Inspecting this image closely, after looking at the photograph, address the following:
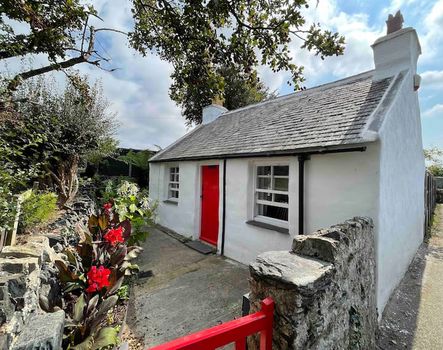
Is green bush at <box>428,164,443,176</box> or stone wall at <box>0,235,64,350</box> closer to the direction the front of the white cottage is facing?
the stone wall

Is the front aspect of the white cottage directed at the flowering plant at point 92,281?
yes

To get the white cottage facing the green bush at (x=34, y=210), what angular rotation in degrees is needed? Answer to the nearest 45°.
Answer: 0° — it already faces it

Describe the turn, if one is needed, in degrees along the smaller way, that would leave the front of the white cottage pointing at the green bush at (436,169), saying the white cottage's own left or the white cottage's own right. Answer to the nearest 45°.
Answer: approximately 180°

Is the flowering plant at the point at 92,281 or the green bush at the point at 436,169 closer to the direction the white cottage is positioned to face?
the flowering plant

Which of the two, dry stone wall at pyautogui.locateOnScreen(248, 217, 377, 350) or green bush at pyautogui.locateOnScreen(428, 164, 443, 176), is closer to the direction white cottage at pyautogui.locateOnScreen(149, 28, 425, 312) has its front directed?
the dry stone wall

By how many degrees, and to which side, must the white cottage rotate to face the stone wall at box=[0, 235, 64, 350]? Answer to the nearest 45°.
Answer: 0° — it already faces it

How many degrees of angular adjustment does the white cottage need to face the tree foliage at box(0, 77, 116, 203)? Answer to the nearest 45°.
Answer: approximately 45° to its right

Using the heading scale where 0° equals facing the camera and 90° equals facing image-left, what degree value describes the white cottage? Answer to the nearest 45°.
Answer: approximately 45°

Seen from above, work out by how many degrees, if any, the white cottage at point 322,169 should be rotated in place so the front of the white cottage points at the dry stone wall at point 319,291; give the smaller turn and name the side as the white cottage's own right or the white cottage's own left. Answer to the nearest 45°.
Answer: approximately 45° to the white cottage's own left
